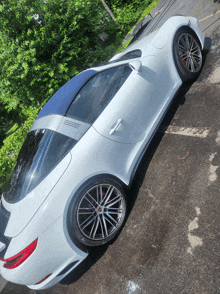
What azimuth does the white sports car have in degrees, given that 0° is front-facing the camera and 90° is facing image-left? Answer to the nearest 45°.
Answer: approximately 225°
